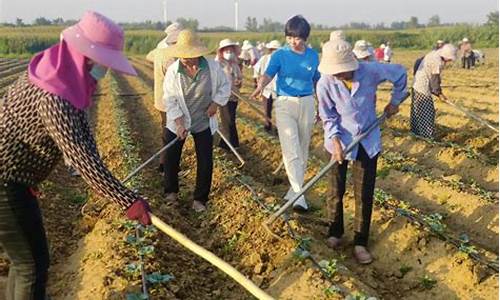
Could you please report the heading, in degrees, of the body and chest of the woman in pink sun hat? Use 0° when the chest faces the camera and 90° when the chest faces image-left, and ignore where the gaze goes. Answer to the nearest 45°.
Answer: approximately 270°

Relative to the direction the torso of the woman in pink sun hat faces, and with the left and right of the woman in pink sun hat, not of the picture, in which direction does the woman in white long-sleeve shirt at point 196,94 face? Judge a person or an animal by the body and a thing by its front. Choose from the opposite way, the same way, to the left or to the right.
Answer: to the right

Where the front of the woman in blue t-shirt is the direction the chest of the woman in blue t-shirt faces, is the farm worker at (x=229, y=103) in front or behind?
behind

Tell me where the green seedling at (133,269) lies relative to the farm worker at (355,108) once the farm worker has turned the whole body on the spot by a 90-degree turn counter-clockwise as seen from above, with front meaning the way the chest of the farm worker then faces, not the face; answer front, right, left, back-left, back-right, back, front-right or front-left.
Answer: back-right

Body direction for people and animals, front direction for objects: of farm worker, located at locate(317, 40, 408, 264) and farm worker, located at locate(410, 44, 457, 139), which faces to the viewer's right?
farm worker, located at locate(410, 44, 457, 139)

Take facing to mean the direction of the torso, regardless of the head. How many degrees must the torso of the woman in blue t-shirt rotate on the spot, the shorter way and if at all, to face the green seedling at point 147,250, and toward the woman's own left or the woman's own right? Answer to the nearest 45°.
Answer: approximately 45° to the woman's own right

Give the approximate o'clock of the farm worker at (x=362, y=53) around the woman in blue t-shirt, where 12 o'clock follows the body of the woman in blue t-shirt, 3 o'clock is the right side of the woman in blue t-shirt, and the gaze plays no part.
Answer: The farm worker is roughly at 7 o'clock from the woman in blue t-shirt.

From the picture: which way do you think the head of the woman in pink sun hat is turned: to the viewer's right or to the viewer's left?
to the viewer's right

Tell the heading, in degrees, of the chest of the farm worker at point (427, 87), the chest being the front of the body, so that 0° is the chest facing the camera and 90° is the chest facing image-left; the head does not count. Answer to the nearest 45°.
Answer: approximately 270°

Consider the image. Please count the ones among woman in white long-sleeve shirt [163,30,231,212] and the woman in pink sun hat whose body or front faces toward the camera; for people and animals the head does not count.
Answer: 1

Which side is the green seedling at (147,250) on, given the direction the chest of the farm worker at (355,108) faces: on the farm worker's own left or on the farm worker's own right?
on the farm worker's own right
